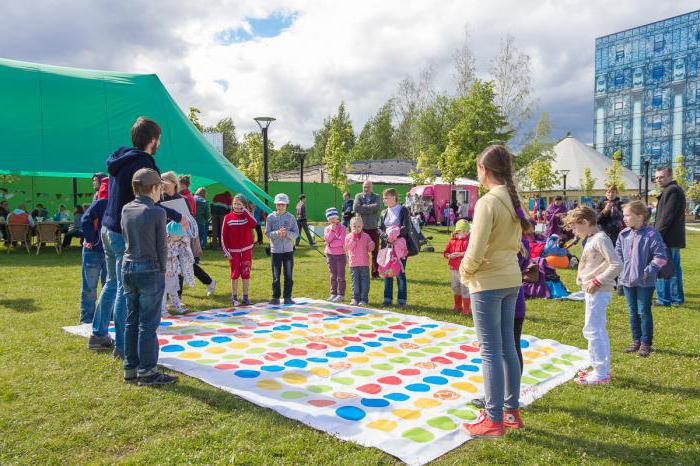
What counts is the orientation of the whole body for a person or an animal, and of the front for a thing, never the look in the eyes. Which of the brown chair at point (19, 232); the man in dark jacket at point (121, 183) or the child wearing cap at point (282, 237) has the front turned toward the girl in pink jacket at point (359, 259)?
the man in dark jacket

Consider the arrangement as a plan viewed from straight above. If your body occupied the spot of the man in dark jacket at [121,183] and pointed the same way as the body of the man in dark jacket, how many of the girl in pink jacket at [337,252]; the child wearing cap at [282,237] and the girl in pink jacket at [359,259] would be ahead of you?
3

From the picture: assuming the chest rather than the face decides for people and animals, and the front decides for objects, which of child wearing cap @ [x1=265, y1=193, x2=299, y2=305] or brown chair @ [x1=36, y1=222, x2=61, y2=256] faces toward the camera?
the child wearing cap

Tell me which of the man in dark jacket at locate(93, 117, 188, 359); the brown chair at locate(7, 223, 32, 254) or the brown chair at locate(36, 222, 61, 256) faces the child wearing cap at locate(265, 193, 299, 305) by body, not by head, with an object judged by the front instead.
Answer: the man in dark jacket

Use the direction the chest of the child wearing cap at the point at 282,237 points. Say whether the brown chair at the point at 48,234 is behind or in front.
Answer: behind

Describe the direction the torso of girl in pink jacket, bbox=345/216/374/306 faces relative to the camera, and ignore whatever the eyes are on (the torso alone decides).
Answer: toward the camera

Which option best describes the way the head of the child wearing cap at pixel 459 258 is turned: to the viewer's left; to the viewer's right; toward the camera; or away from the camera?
toward the camera

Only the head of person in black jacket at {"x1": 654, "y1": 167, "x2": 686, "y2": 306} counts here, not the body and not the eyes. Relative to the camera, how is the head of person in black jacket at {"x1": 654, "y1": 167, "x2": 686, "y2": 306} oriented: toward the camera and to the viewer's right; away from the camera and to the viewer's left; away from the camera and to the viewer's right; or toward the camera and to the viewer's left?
toward the camera and to the viewer's left

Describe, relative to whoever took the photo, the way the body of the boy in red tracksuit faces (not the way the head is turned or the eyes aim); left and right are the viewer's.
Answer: facing the viewer

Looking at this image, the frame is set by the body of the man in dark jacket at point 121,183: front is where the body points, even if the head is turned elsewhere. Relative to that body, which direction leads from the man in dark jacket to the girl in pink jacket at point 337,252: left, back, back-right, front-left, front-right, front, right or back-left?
front

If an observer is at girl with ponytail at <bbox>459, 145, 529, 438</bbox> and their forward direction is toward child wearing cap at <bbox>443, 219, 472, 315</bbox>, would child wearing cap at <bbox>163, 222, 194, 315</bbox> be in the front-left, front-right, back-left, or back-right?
front-left

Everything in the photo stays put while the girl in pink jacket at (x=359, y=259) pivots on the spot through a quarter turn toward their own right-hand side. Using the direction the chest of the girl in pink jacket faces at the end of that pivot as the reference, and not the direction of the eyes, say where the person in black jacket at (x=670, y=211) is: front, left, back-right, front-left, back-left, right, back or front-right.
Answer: back

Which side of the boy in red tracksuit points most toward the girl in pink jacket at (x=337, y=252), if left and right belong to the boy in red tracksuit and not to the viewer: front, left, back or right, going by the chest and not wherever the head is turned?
left
